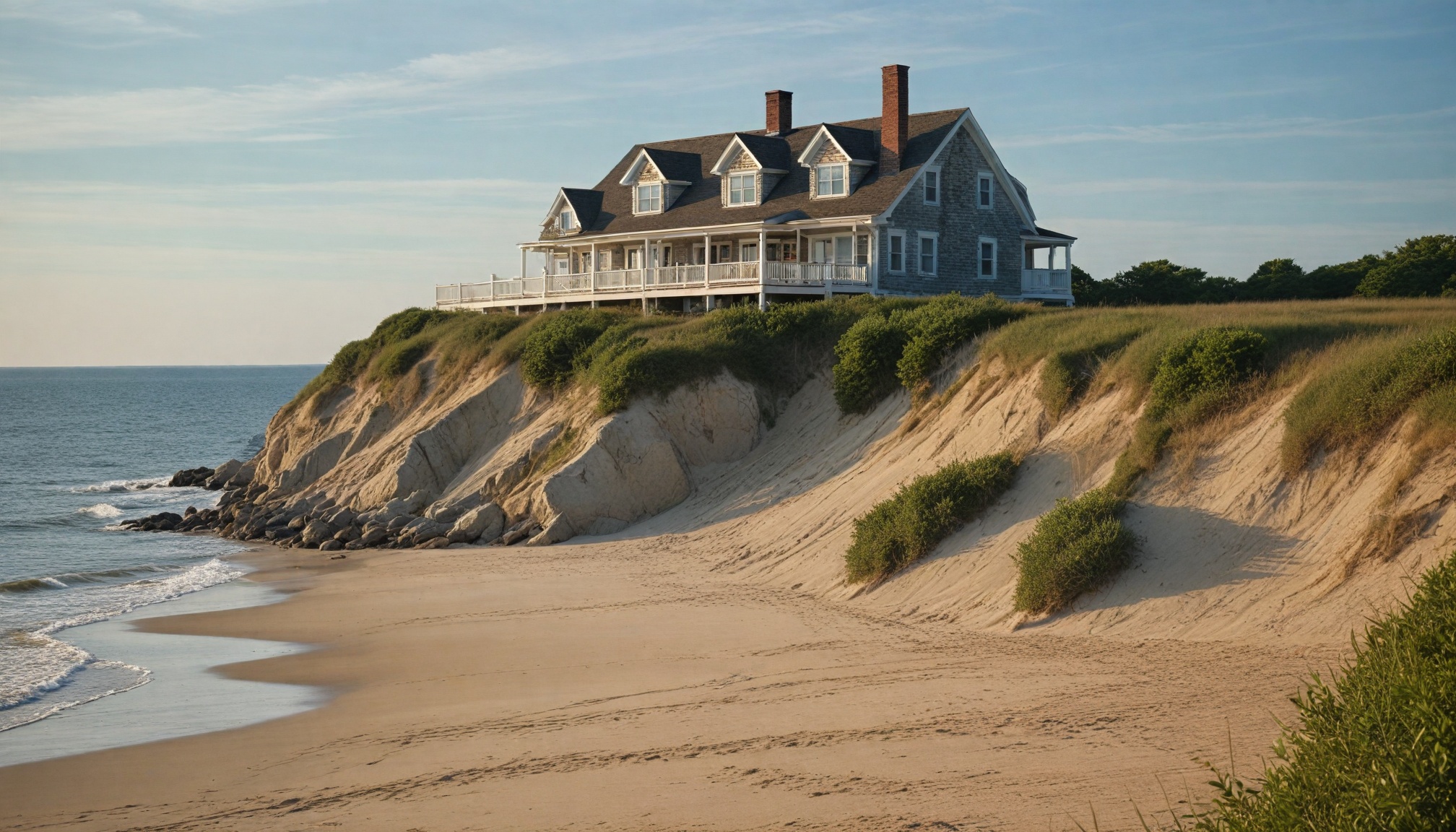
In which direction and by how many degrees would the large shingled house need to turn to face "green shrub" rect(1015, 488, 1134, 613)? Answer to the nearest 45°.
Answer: approximately 45° to its left

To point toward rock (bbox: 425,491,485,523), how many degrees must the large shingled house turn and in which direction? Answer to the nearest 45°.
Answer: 0° — it already faces it

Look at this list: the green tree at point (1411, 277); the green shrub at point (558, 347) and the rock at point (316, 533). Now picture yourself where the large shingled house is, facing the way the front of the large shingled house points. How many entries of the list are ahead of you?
2

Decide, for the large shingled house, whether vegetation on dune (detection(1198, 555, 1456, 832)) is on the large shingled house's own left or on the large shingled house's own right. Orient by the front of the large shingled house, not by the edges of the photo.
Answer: on the large shingled house's own left

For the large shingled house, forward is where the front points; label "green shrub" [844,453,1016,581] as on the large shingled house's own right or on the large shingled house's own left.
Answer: on the large shingled house's own left

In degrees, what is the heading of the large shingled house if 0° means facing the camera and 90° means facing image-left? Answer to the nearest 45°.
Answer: approximately 45°

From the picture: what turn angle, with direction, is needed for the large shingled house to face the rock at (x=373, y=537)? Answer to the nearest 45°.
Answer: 0° — it already faces it
